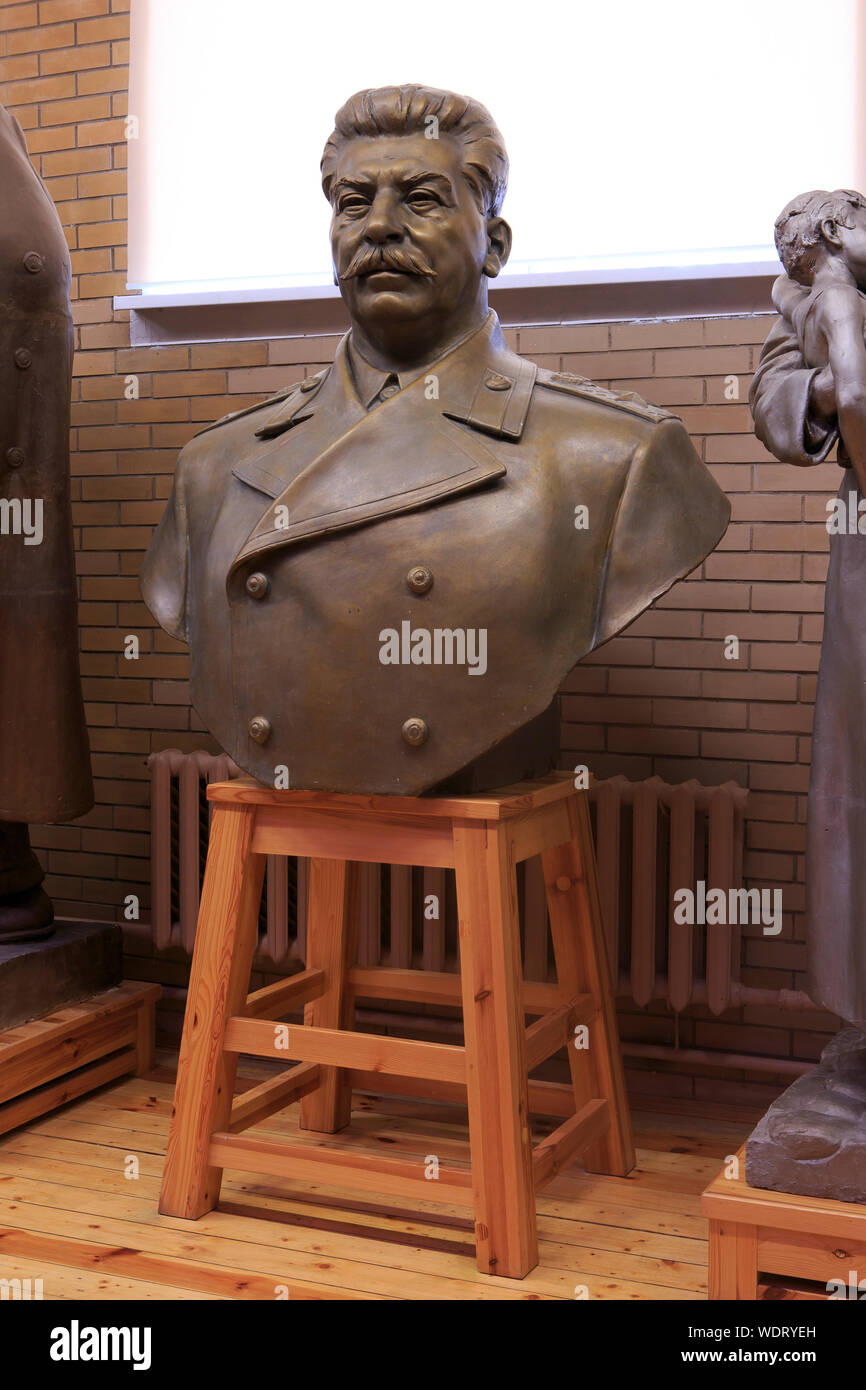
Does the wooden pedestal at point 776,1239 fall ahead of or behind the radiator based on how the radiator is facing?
ahead

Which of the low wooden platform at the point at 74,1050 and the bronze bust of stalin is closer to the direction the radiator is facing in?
the bronze bust of stalin

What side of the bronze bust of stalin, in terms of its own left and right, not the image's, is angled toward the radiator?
back

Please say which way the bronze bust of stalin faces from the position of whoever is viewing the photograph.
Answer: facing the viewer and to the left of the viewer

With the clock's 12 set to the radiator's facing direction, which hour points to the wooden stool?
The wooden stool is roughly at 1 o'clock from the radiator.

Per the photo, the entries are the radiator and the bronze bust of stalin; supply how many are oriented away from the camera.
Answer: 0

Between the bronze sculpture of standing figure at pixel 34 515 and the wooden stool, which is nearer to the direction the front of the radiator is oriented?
the wooden stool

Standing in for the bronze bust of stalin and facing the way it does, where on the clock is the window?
The window is roughly at 5 o'clock from the bronze bust of stalin.

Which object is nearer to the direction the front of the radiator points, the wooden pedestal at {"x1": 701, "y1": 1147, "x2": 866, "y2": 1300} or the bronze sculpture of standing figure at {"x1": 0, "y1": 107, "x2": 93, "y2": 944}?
the wooden pedestal

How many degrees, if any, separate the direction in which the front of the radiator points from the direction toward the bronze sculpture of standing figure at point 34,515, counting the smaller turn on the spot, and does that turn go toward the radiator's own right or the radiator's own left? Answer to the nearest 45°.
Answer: approximately 90° to the radiator's own right

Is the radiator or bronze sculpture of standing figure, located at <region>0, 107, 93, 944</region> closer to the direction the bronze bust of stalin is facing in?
the bronze sculpture of standing figure

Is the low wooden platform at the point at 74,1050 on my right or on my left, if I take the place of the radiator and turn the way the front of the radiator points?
on my right

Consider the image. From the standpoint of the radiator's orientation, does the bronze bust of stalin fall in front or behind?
in front

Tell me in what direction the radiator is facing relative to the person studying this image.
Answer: facing the viewer
